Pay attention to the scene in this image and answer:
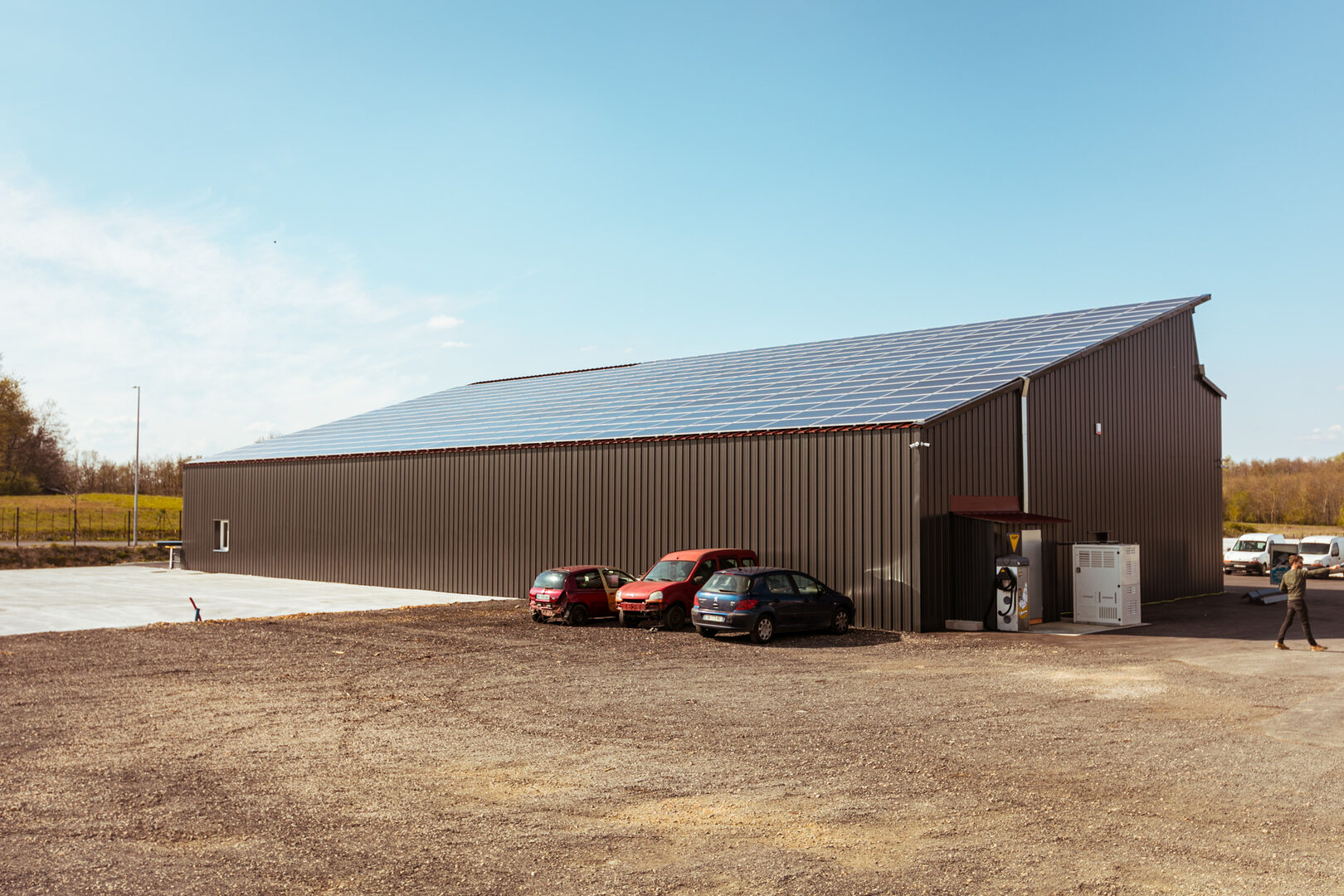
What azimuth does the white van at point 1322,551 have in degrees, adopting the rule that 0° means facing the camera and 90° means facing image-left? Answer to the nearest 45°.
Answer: approximately 45°

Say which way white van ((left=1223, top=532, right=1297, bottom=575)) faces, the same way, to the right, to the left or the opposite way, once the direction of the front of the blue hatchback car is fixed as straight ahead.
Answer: the opposite way

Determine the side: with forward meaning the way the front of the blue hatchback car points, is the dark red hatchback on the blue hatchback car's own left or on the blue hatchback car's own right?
on the blue hatchback car's own left

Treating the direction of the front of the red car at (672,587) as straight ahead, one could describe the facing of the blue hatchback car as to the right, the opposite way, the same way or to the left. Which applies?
the opposite way

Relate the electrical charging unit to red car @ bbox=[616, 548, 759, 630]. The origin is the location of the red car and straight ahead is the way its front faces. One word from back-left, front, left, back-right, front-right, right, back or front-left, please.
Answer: back-left

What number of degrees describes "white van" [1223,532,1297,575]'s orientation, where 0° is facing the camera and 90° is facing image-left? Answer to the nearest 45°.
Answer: approximately 45°

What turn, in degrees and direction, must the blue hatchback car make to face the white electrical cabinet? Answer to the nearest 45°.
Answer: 0° — it already faces it

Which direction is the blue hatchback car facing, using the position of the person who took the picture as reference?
facing away from the viewer and to the right of the viewer
